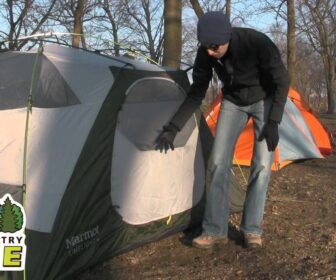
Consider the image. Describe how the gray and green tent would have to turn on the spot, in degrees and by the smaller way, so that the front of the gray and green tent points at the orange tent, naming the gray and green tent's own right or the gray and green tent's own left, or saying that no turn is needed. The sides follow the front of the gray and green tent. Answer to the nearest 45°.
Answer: approximately 90° to the gray and green tent's own left

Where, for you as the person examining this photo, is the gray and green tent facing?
facing the viewer and to the right of the viewer
